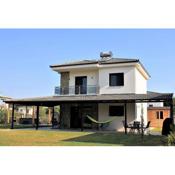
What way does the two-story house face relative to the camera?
toward the camera
